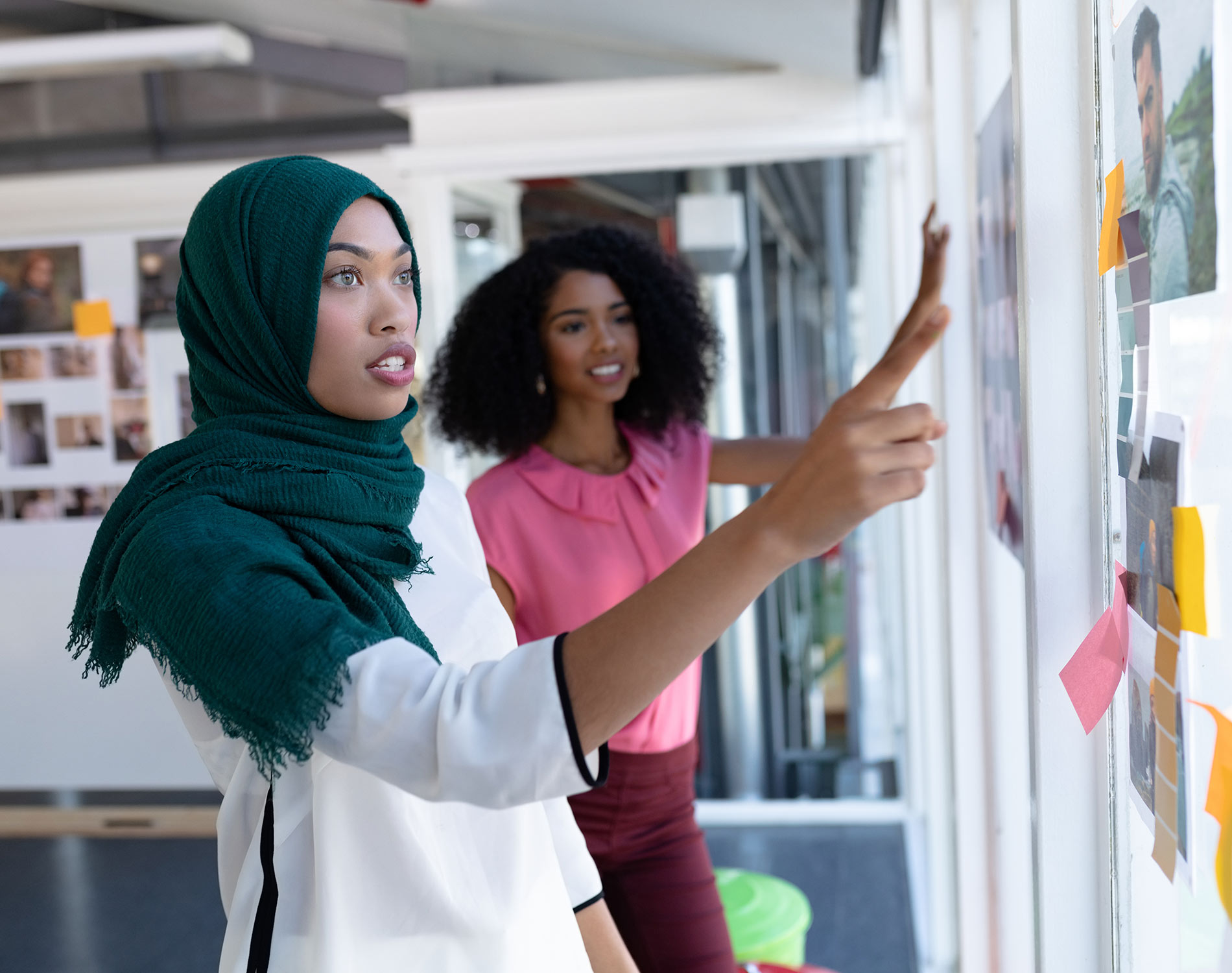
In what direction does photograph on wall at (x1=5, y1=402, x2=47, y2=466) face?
toward the camera

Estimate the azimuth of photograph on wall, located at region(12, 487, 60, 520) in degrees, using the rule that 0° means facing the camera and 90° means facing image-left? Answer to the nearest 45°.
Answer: approximately 0°

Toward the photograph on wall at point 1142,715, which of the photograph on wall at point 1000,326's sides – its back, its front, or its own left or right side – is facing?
left

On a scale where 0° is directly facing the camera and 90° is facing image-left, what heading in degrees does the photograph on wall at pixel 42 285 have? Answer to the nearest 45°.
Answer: approximately 0°

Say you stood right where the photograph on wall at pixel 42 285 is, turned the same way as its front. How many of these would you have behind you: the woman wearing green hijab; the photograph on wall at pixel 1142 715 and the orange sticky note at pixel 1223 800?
0

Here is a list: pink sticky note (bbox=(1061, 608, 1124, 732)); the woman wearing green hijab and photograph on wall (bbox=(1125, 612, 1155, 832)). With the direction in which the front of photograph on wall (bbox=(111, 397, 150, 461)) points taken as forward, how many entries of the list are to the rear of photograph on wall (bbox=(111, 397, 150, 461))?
0

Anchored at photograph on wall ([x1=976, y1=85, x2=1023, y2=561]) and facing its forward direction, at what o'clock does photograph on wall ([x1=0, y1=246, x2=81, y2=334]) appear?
photograph on wall ([x1=0, y1=246, x2=81, y2=334]) is roughly at 1 o'clock from photograph on wall ([x1=976, y1=85, x2=1023, y2=561]).

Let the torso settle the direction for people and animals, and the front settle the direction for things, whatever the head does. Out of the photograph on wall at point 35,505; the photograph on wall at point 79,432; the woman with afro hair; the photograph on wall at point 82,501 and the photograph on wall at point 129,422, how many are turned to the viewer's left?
0

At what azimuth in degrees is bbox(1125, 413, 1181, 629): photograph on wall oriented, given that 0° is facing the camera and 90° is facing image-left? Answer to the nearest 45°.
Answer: approximately 45°

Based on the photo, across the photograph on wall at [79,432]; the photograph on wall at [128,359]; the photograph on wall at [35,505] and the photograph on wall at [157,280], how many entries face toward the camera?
4

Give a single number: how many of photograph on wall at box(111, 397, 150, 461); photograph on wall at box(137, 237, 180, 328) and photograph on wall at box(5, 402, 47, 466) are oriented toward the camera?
3

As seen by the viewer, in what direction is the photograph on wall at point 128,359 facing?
toward the camera

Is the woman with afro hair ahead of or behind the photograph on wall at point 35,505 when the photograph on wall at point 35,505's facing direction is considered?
ahead

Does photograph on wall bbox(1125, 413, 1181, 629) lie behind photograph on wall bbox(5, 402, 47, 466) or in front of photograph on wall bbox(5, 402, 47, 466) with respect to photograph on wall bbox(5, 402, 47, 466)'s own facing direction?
in front

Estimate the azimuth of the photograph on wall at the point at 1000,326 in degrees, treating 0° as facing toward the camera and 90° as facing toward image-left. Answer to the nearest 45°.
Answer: approximately 90°
